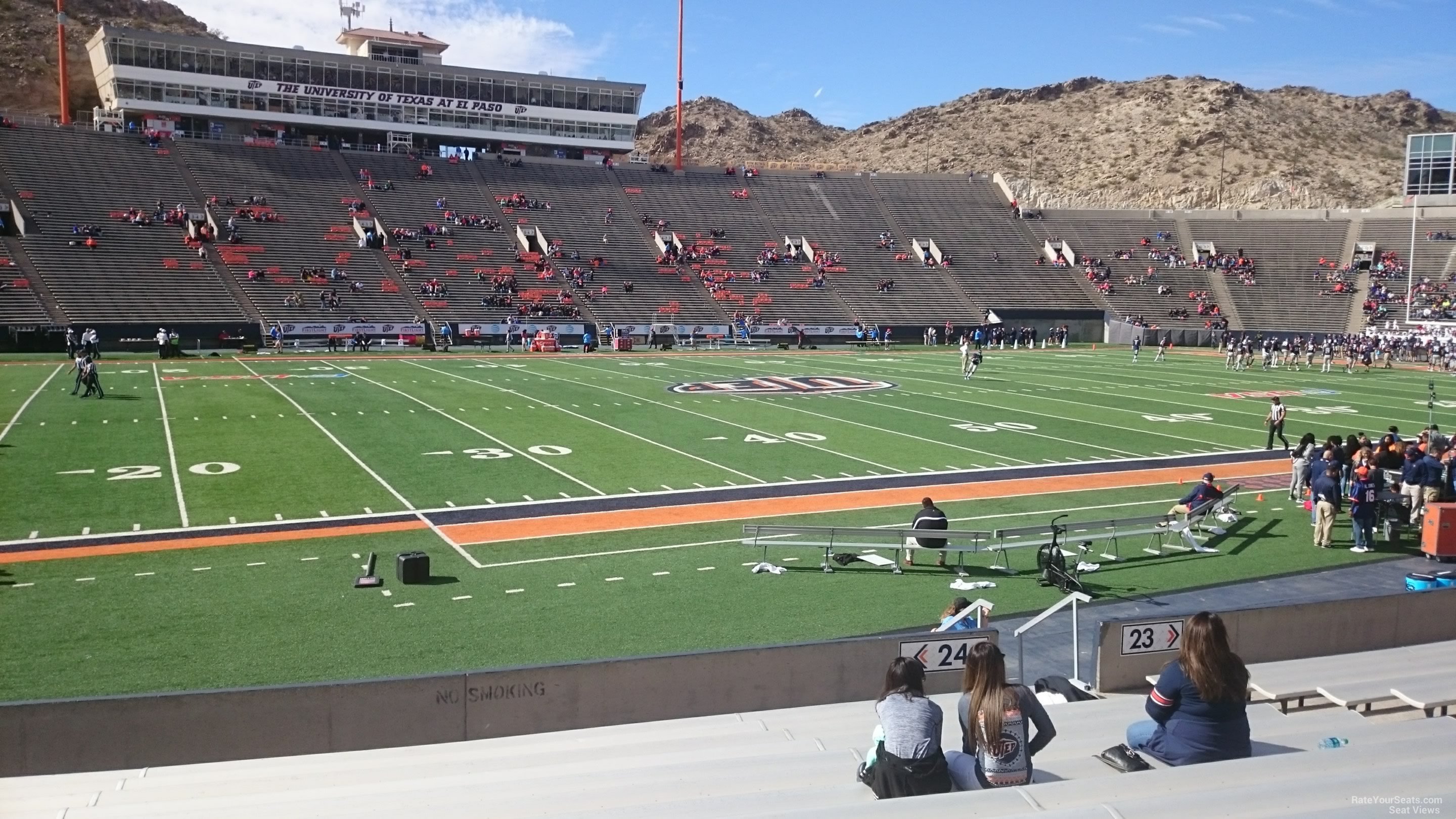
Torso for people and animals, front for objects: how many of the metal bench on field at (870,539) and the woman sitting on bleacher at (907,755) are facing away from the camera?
2

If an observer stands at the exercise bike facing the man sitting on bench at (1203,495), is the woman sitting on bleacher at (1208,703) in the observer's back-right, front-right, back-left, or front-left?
back-right

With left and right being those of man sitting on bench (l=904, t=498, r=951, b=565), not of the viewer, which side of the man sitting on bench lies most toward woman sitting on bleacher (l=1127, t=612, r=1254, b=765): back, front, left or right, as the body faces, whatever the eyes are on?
back

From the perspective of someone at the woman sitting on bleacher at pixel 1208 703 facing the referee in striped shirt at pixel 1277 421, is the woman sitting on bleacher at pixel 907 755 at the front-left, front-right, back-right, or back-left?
back-left

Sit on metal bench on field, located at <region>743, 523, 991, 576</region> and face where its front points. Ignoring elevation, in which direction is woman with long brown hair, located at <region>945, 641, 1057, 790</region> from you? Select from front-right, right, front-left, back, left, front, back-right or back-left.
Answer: back

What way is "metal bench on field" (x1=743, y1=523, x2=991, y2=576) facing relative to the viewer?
away from the camera

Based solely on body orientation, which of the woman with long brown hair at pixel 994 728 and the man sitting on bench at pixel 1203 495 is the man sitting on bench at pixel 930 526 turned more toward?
the man sitting on bench

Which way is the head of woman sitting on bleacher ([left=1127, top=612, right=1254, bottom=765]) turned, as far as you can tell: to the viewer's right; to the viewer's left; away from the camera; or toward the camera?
away from the camera

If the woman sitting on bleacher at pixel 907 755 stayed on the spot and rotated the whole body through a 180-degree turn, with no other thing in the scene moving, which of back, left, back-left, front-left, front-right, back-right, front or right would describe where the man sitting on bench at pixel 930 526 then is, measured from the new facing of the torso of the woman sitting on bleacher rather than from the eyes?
back

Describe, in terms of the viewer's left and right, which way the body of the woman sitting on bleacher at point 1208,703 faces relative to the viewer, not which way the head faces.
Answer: facing away from the viewer and to the left of the viewer

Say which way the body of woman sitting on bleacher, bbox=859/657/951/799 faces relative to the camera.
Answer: away from the camera

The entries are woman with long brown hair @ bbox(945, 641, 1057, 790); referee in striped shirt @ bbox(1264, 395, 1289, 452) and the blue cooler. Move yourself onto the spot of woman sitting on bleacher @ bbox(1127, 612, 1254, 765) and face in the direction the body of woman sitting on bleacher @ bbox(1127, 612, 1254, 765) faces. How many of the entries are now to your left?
1

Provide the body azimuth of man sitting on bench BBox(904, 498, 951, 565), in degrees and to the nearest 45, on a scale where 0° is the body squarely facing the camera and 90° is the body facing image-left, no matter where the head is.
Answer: approximately 180°

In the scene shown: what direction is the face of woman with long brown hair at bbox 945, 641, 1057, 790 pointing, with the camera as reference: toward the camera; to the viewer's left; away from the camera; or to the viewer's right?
away from the camera

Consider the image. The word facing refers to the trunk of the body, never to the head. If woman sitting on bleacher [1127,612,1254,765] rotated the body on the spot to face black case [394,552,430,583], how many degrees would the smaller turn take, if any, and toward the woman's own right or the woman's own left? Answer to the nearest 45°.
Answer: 0° — they already face it

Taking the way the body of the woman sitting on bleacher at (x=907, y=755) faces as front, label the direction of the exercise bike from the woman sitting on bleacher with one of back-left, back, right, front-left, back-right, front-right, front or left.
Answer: front
